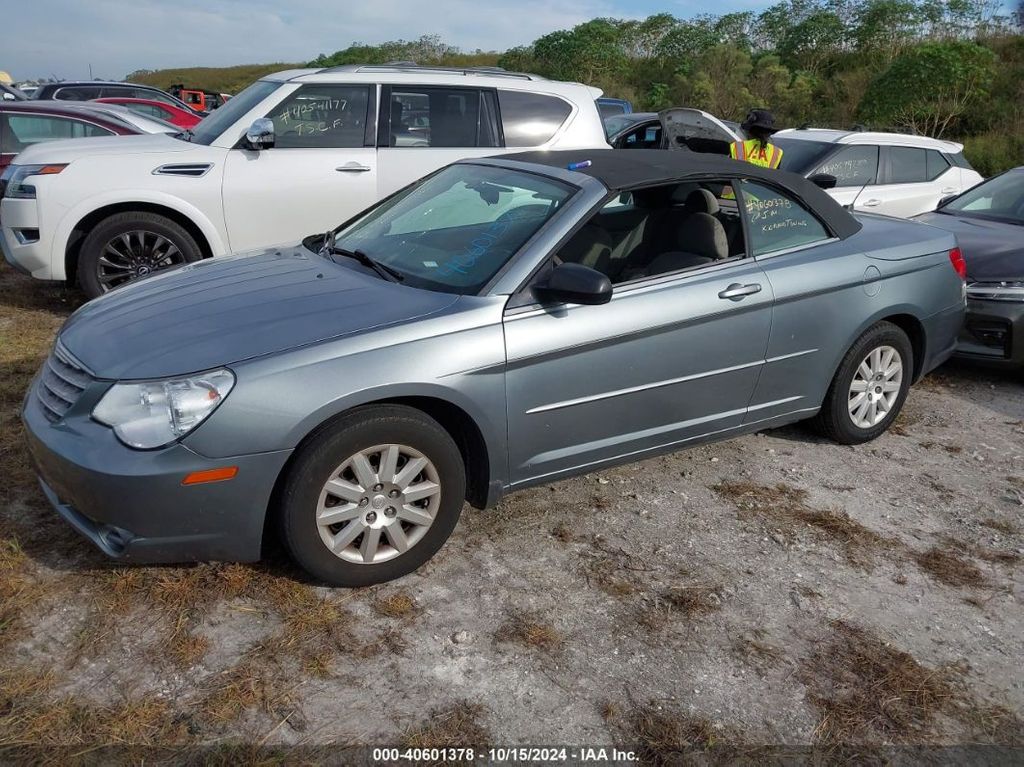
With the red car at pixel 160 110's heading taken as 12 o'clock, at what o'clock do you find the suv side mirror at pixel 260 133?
The suv side mirror is roughly at 9 o'clock from the red car.

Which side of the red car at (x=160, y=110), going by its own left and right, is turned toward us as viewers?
left

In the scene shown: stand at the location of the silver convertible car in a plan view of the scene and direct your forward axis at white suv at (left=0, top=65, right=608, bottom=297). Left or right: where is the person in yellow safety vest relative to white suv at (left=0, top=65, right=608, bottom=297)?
right

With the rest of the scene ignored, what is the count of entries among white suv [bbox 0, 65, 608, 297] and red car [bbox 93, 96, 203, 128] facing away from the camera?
0

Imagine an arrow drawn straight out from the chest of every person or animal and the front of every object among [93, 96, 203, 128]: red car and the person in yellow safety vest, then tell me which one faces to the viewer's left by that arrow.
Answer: the red car

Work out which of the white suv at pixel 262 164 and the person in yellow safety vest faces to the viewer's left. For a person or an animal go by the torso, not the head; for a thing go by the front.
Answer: the white suv

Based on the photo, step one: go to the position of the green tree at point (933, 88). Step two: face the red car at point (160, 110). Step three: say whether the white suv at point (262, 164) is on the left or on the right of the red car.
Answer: left

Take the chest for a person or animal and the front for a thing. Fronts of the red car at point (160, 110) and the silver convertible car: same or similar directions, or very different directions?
same or similar directions

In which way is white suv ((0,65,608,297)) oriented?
to the viewer's left

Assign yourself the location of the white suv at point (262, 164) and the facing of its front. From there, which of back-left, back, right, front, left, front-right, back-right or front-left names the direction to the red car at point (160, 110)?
right
